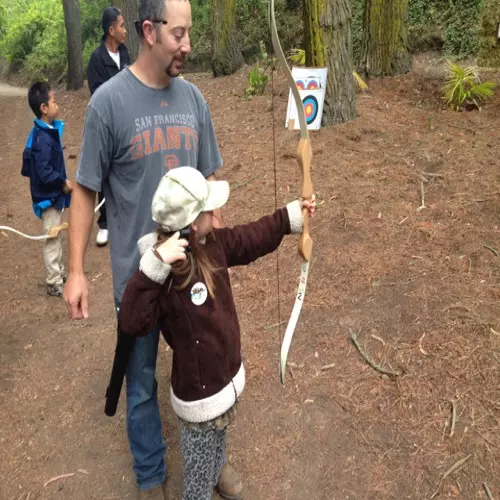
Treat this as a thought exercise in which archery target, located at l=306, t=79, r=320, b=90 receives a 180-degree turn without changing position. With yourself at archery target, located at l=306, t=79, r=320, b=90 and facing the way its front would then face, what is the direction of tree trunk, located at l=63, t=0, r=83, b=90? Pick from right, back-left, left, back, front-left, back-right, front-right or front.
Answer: front-left

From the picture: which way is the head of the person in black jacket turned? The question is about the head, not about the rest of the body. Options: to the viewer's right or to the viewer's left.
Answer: to the viewer's right

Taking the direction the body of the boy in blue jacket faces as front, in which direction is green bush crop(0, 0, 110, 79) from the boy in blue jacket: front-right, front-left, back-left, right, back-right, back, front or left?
left

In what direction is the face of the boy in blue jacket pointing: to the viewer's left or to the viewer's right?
to the viewer's right

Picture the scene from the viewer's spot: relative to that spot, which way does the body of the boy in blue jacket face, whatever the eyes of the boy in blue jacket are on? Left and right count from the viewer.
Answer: facing to the right of the viewer

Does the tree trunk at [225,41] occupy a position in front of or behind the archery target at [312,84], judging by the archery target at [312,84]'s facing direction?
behind

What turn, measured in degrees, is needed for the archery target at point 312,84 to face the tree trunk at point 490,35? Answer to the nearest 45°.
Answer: approximately 135° to its left

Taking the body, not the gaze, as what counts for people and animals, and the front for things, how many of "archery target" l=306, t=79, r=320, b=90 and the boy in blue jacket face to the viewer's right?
1

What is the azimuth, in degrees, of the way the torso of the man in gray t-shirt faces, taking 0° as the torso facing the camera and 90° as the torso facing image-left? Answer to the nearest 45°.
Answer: approximately 315°

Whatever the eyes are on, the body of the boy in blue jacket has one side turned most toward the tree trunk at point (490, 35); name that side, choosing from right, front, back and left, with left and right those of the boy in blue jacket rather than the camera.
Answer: front

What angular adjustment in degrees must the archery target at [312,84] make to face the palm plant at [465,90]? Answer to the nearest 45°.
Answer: approximately 135° to its left

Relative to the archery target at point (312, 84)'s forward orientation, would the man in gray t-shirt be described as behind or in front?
in front
